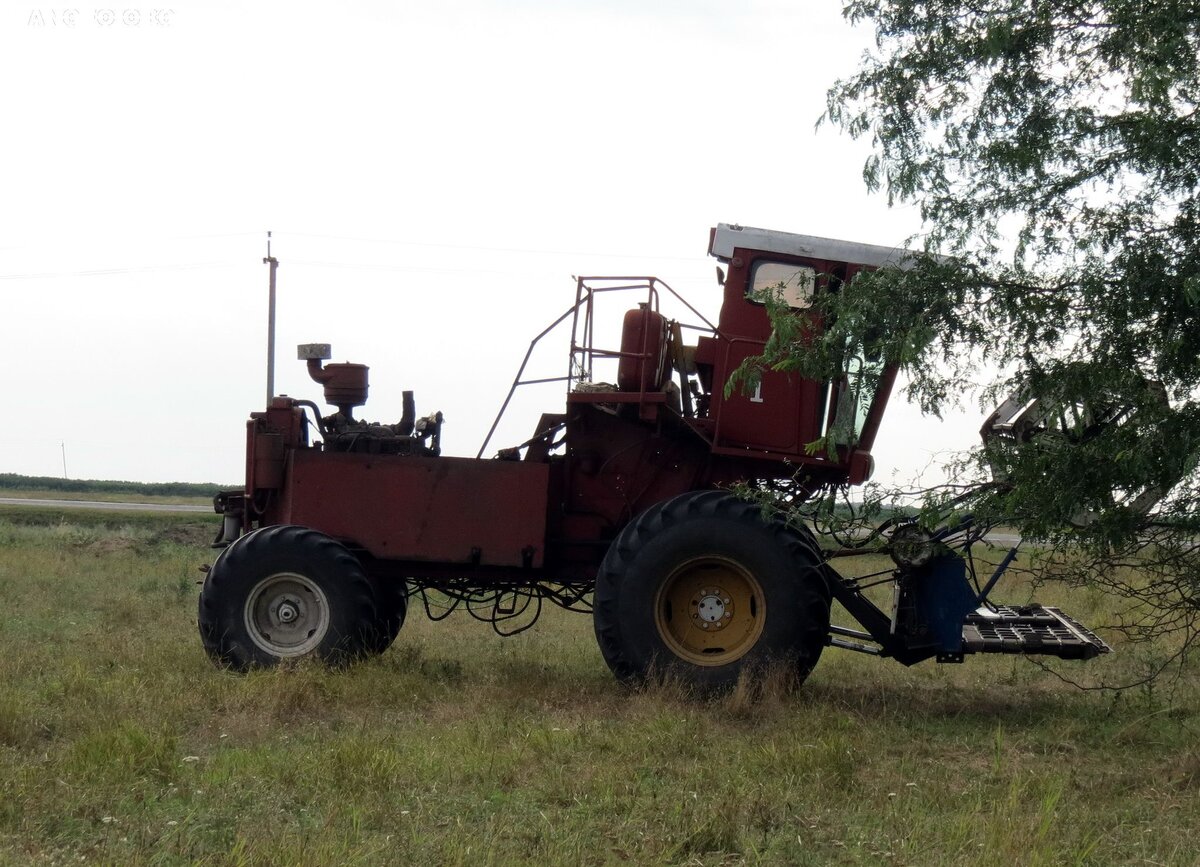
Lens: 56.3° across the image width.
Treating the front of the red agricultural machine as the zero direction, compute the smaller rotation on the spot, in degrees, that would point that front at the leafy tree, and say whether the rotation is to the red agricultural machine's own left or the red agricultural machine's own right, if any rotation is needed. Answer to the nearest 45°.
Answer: approximately 45° to the red agricultural machine's own right

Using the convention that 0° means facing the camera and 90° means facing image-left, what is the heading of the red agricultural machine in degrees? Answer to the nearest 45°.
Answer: approximately 270°
